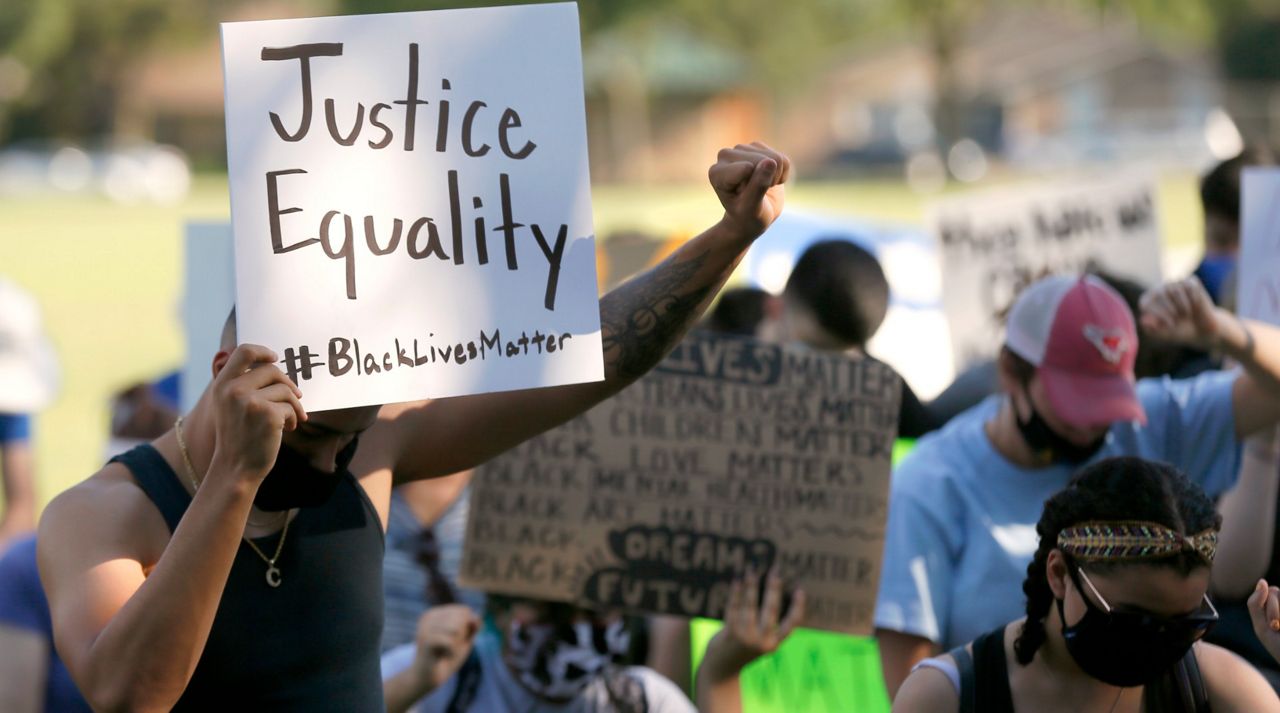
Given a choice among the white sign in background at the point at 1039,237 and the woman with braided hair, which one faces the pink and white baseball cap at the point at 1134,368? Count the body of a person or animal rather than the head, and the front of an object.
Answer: the white sign in background

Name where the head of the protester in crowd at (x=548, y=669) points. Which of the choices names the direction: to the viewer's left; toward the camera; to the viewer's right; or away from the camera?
toward the camera

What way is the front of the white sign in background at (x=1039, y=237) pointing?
toward the camera

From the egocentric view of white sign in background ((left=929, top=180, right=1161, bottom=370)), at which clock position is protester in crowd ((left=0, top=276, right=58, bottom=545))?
The protester in crowd is roughly at 2 o'clock from the white sign in background.

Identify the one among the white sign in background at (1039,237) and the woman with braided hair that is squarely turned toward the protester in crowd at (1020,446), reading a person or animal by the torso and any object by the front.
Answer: the white sign in background

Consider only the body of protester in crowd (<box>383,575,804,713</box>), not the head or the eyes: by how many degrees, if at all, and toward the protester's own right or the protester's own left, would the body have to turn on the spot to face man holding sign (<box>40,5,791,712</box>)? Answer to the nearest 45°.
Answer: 0° — they already face them

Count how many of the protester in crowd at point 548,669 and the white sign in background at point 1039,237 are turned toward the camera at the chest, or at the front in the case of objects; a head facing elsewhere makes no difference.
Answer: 2

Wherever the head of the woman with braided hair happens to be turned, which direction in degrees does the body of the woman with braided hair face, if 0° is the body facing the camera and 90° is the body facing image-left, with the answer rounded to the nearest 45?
approximately 315°

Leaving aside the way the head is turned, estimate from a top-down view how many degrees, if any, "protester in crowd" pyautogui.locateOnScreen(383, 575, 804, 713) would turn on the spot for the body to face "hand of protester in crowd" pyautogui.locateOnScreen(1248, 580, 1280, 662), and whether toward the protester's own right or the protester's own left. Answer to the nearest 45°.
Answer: approximately 45° to the protester's own left

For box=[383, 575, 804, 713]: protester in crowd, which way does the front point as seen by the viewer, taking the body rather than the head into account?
toward the camera

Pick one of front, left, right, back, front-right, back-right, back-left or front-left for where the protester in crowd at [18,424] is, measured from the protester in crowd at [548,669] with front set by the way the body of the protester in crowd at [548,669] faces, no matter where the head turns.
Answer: back-right
